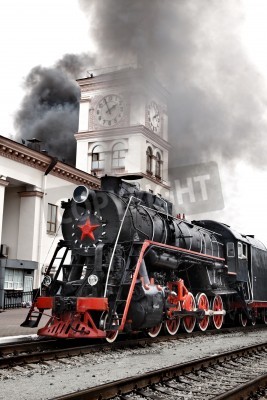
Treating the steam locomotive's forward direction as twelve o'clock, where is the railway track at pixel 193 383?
The railway track is roughly at 10 o'clock from the steam locomotive.

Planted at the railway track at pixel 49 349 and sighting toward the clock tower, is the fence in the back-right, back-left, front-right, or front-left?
front-left

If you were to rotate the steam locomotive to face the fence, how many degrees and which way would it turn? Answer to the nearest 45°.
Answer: approximately 90° to its right

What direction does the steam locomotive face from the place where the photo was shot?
facing the viewer and to the left of the viewer
